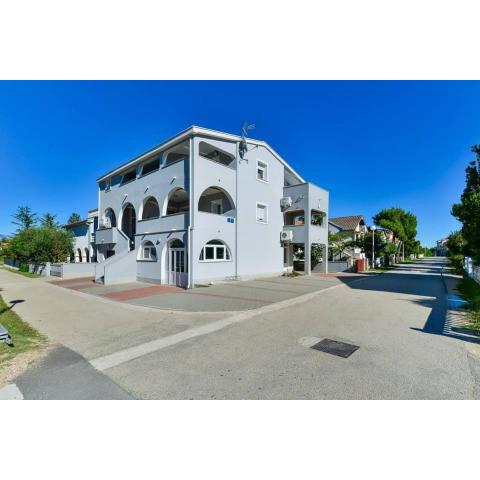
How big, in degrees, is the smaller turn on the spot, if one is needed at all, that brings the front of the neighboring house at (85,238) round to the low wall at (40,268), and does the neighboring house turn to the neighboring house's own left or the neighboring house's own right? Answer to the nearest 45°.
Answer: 0° — it already faces it

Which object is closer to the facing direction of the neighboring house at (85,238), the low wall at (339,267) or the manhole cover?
the manhole cover

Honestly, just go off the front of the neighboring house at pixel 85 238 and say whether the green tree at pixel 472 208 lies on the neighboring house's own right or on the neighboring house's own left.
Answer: on the neighboring house's own left

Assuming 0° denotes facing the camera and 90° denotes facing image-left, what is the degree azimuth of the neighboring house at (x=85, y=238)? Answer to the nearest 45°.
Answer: approximately 45°

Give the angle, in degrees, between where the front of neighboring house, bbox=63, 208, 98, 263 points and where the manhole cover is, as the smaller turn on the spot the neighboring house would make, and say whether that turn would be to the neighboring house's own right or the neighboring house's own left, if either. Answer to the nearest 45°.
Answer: approximately 45° to the neighboring house's own left

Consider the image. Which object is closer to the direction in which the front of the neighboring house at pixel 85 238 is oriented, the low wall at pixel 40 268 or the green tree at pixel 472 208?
the low wall

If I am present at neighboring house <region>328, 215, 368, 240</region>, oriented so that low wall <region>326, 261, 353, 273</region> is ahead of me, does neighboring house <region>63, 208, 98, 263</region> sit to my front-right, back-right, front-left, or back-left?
front-right

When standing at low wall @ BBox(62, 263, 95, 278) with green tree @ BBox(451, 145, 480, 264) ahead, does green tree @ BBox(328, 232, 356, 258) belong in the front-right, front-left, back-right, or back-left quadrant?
front-left

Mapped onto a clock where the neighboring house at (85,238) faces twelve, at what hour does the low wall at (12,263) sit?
The low wall is roughly at 3 o'clock from the neighboring house.

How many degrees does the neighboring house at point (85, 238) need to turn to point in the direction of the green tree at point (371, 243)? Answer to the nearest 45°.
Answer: approximately 90° to its left
